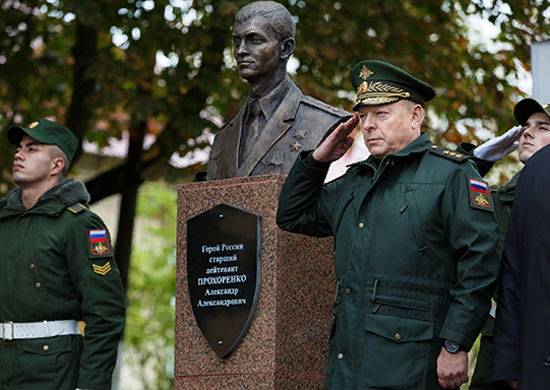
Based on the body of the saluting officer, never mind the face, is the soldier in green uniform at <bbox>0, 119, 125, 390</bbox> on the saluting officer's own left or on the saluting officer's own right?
on the saluting officer's own right

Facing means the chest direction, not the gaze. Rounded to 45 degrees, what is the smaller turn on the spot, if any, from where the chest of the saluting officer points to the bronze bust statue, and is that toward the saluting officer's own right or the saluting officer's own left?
approximately 90° to the saluting officer's own right

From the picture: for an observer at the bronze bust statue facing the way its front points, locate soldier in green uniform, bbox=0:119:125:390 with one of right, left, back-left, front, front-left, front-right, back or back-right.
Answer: front-right

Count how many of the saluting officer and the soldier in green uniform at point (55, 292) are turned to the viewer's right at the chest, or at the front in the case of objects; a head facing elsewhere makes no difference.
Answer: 0

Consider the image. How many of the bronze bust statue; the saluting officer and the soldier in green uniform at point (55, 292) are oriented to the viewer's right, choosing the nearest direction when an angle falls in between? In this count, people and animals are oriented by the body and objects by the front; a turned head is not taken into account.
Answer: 0

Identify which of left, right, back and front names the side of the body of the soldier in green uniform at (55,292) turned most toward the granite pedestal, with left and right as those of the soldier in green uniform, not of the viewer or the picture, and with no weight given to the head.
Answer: left

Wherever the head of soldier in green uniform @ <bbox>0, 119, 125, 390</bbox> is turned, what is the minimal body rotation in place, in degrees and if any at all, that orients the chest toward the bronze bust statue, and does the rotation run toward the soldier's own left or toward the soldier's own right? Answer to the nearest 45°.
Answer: approximately 135° to the soldier's own left

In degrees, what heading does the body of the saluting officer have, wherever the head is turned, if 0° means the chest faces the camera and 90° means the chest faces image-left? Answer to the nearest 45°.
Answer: approximately 45°

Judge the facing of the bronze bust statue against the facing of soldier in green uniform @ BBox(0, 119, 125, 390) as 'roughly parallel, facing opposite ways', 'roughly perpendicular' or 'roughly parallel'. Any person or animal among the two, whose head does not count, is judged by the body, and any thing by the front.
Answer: roughly parallel

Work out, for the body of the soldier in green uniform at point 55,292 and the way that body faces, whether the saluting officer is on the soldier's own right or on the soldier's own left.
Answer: on the soldier's own left

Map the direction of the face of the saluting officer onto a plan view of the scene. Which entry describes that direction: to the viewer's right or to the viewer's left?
to the viewer's left

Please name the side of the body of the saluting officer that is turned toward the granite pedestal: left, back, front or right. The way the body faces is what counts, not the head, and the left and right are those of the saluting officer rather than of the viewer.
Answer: right
